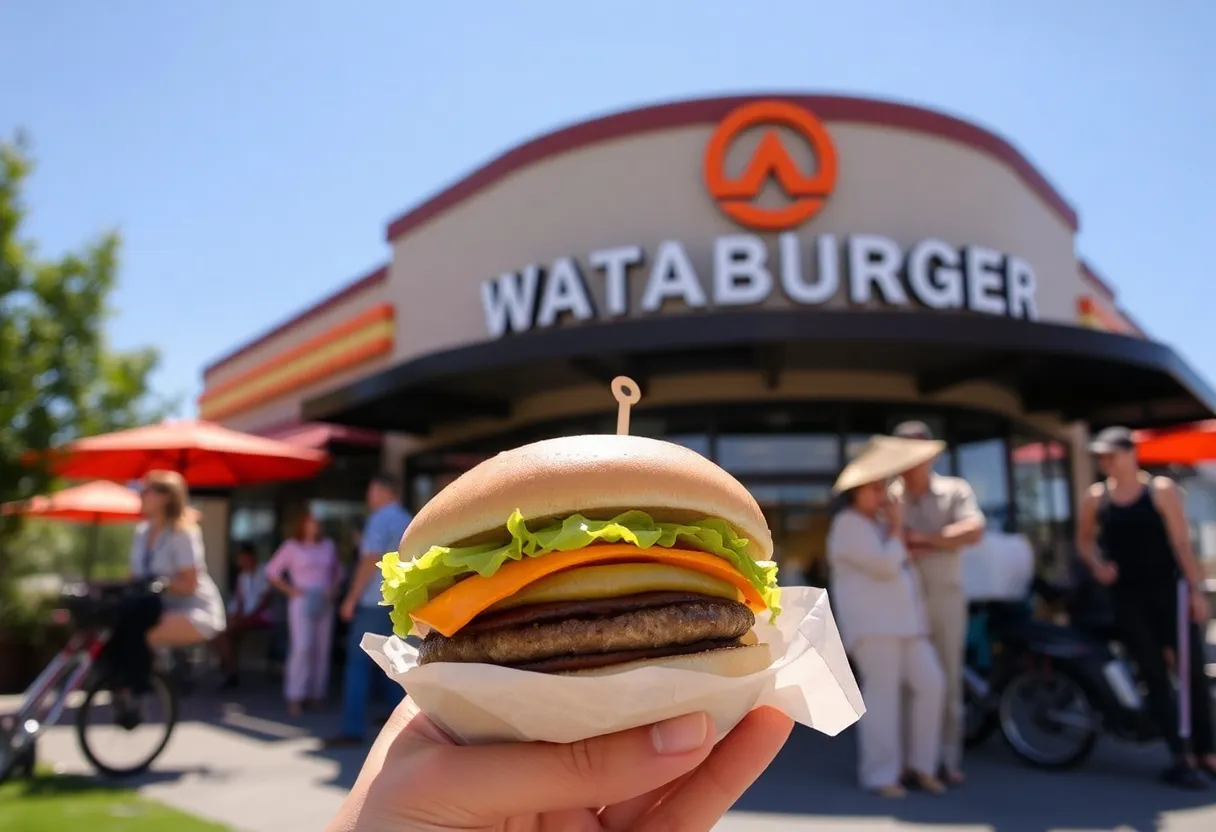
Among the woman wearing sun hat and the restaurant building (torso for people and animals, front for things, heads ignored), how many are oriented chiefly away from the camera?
0

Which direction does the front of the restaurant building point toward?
toward the camera

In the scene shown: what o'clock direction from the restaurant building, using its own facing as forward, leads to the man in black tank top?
The man in black tank top is roughly at 11 o'clock from the restaurant building.

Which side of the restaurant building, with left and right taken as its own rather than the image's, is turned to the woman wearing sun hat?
front

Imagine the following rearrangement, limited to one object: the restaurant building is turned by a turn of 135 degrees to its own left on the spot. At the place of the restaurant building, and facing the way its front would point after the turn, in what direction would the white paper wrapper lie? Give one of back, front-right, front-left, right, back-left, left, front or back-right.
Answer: back-right

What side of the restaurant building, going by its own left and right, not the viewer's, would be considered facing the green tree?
right

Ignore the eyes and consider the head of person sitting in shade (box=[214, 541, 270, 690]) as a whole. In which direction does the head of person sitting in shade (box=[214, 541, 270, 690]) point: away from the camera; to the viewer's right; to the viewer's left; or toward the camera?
toward the camera

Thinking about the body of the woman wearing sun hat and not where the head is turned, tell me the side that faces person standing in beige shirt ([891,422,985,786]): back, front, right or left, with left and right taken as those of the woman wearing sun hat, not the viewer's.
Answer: left

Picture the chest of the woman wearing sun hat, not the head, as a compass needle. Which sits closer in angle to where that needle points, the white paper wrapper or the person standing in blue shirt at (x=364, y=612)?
the white paper wrapper
